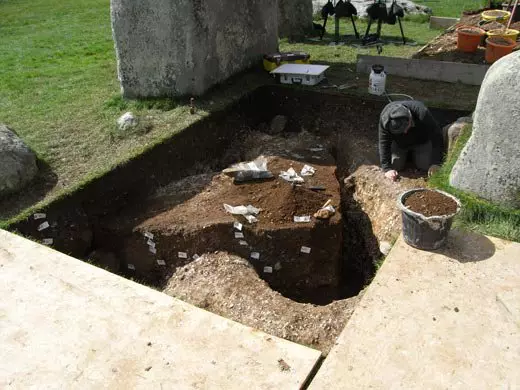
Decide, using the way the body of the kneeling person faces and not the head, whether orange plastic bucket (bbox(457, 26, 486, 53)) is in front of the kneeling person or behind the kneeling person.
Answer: behind

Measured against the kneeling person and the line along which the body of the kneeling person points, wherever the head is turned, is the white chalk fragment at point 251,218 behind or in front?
in front

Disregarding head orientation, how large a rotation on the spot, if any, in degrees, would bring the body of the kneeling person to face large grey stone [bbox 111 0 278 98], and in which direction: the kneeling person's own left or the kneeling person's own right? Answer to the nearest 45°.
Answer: approximately 90° to the kneeling person's own right

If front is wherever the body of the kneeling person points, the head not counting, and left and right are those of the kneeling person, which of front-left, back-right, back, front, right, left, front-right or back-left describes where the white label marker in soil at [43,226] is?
front-right
